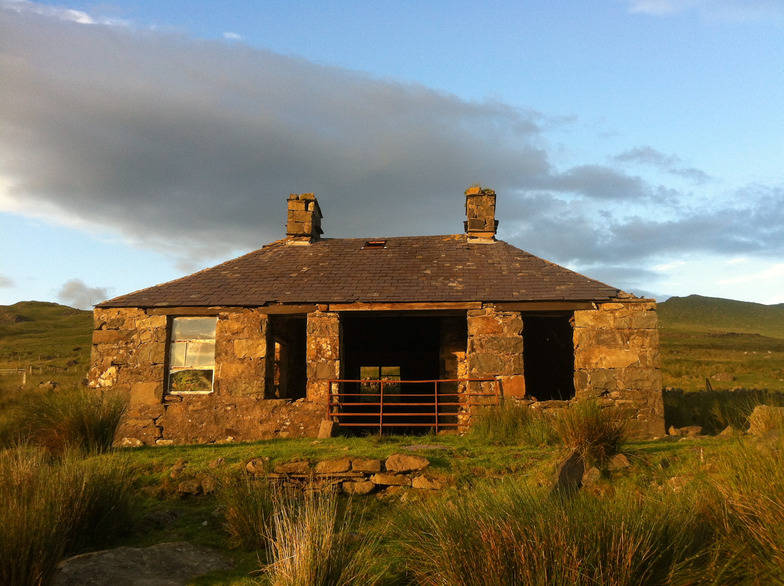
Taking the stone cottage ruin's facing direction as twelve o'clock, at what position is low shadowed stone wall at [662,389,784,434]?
The low shadowed stone wall is roughly at 9 o'clock from the stone cottage ruin.

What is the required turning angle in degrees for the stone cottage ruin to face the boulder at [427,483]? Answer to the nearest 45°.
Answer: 0° — it already faces it

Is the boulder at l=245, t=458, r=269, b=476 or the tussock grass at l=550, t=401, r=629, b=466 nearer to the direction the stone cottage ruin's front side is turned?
the boulder

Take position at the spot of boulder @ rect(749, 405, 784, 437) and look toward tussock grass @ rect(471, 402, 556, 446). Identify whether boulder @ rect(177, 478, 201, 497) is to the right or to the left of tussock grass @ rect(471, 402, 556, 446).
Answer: left

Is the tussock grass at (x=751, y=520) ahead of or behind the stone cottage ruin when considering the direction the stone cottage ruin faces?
ahead

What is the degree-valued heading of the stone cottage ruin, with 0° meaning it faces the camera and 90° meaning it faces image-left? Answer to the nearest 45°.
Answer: approximately 0°

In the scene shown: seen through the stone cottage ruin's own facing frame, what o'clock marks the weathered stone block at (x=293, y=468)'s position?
The weathered stone block is roughly at 12 o'clock from the stone cottage ruin.

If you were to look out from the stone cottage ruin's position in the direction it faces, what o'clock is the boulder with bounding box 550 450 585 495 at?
The boulder is roughly at 11 o'clock from the stone cottage ruin.

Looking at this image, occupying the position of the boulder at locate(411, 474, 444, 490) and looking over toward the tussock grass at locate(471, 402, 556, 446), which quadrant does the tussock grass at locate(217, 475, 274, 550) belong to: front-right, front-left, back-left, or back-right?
back-left

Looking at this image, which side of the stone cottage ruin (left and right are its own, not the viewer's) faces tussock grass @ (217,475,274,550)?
front

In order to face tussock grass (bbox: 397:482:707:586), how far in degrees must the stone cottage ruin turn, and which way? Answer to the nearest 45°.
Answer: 0° — it already faces it

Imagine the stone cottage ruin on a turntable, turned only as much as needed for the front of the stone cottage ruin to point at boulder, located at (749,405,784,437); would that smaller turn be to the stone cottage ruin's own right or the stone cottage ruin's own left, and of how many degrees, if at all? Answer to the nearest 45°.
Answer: approximately 45° to the stone cottage ruin's own left

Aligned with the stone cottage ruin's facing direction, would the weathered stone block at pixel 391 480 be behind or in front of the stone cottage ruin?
in front

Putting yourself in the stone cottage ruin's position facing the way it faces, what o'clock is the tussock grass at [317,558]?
The tussock grass is roughly at 12 o'clock from the stone cottage ruin.
